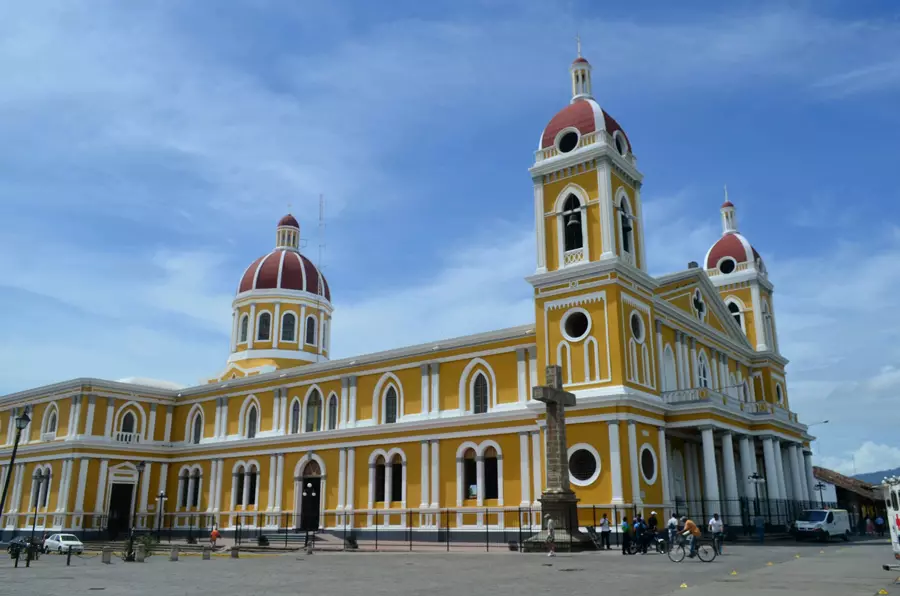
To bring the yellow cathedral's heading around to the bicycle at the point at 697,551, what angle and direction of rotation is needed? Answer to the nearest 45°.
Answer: approximately 45° to its right

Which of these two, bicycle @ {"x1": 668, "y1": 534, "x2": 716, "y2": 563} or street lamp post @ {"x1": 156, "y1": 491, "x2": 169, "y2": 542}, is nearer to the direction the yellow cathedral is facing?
the bicycle

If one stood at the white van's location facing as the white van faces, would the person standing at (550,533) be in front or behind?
in front

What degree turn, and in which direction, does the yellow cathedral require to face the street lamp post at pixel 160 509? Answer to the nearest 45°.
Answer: approximately 180°

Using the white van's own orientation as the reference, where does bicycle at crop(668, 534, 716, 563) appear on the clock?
The bicycle is roughly at 11 o'clock from the white van.

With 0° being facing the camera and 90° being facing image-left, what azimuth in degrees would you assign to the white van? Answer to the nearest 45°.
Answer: approximately 45°
